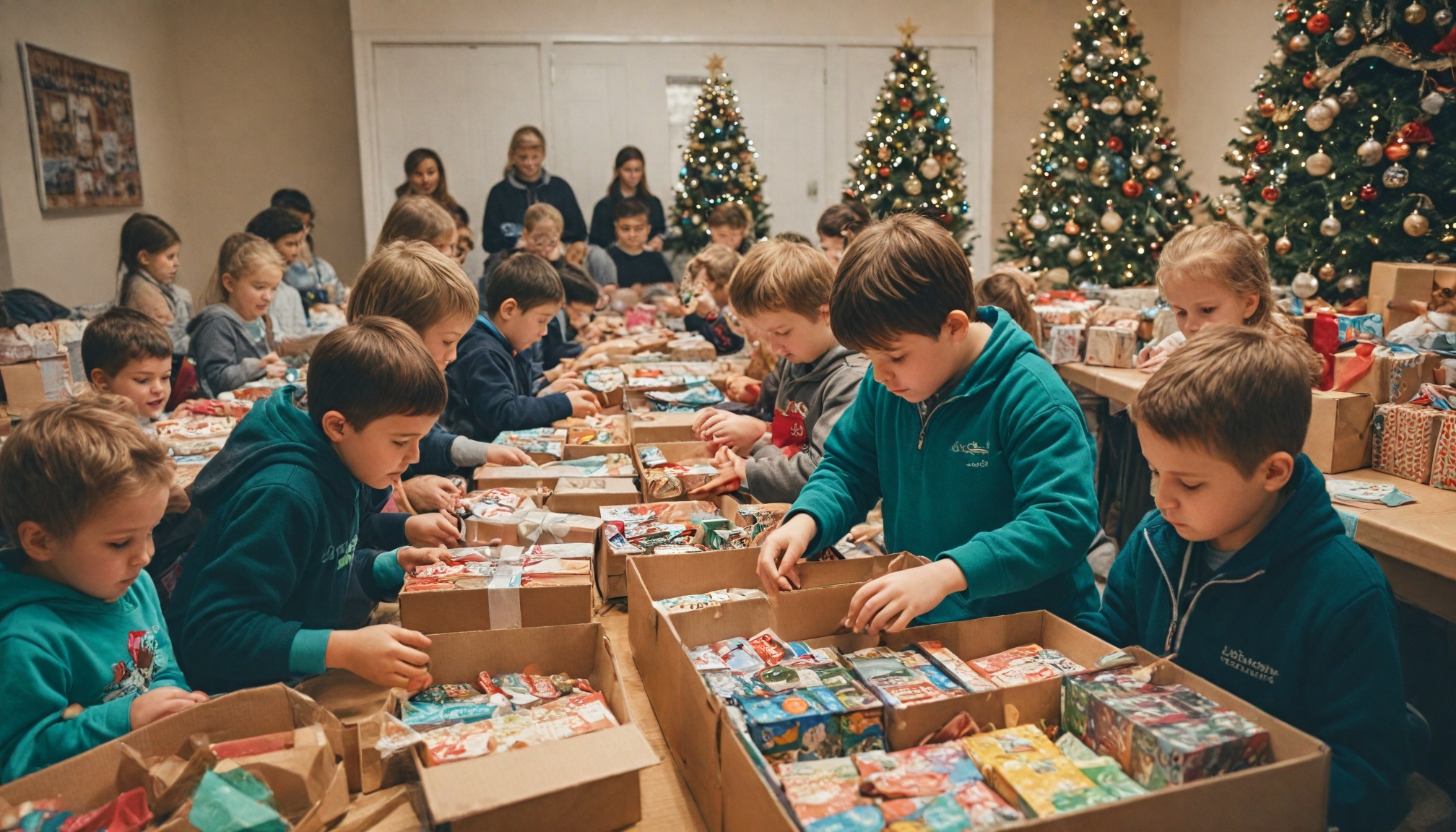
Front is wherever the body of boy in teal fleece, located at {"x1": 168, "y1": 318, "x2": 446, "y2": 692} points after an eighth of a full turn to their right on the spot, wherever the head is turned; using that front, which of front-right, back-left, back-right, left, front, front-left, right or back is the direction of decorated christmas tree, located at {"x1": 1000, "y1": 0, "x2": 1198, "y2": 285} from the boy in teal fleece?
left

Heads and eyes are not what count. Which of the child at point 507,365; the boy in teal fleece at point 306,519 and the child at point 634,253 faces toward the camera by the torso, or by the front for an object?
the child at point 634,253

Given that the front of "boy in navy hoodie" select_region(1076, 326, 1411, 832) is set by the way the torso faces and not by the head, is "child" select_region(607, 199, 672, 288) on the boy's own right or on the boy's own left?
on the boy's own right

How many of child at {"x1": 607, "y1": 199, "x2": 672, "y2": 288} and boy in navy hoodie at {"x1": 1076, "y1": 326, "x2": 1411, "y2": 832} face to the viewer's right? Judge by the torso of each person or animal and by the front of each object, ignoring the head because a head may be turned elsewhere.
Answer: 0

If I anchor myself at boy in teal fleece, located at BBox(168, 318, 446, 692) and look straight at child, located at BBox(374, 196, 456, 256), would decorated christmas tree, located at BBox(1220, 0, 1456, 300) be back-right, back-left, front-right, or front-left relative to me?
front-right

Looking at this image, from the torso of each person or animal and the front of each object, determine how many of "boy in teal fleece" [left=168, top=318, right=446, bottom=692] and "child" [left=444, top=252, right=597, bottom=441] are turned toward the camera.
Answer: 0

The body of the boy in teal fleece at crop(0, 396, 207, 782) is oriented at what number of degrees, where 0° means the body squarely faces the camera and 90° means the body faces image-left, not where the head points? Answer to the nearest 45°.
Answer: approximately 315°

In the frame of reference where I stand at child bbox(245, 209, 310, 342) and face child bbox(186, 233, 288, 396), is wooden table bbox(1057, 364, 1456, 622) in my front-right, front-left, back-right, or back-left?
front-left

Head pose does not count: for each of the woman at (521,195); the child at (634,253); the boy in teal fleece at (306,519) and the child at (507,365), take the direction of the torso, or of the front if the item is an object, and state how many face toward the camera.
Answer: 2

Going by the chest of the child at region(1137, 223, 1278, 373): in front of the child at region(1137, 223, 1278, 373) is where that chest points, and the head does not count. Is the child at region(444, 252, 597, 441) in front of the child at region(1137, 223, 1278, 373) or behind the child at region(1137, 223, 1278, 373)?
in front

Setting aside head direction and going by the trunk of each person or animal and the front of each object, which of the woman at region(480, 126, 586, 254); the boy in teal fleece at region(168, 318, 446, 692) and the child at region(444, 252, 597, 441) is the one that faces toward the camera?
the woman at region(480, 126, 586, 254)

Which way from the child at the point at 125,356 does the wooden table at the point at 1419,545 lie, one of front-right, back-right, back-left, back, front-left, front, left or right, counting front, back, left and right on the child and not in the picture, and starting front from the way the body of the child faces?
front

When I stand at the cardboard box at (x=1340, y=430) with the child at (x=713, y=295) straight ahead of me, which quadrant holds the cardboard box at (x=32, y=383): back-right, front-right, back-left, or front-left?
front-left

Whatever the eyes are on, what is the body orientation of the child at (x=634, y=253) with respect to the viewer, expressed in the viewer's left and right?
facing the viewer

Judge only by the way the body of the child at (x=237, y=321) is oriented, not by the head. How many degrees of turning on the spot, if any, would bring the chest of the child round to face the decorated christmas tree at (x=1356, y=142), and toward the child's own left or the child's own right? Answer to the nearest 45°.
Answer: approximately 45° to the child's own left

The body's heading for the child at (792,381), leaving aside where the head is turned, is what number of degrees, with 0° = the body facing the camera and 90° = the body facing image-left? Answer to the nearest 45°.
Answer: approximately 45°
